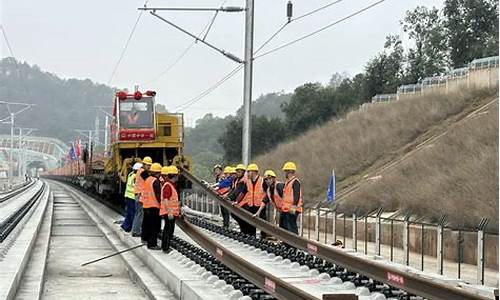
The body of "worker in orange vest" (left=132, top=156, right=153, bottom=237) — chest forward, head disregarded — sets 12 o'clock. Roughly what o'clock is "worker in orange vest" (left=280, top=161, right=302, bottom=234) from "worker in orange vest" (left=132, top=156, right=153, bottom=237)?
"worker in orange vest" (left=280, top=161, right=302, bottom=234) is roughly at 1 o'clock from "worker in orange vest" (left=132, top=156, right=153, bottom=237).

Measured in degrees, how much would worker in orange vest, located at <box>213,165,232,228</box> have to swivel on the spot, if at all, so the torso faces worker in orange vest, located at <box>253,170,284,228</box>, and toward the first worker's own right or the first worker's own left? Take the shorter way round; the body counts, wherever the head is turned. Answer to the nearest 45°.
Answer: approximately 45° to the first worker's own left

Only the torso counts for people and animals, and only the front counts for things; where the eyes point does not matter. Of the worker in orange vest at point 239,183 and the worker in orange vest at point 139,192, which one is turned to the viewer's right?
the worker in orange vest at point 139,192

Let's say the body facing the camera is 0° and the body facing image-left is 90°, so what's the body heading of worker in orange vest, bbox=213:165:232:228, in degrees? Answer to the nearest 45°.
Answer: approximately 45°

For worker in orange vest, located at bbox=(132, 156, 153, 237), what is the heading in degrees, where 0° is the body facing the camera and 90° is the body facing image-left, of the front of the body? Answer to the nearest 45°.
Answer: approximately 270°
